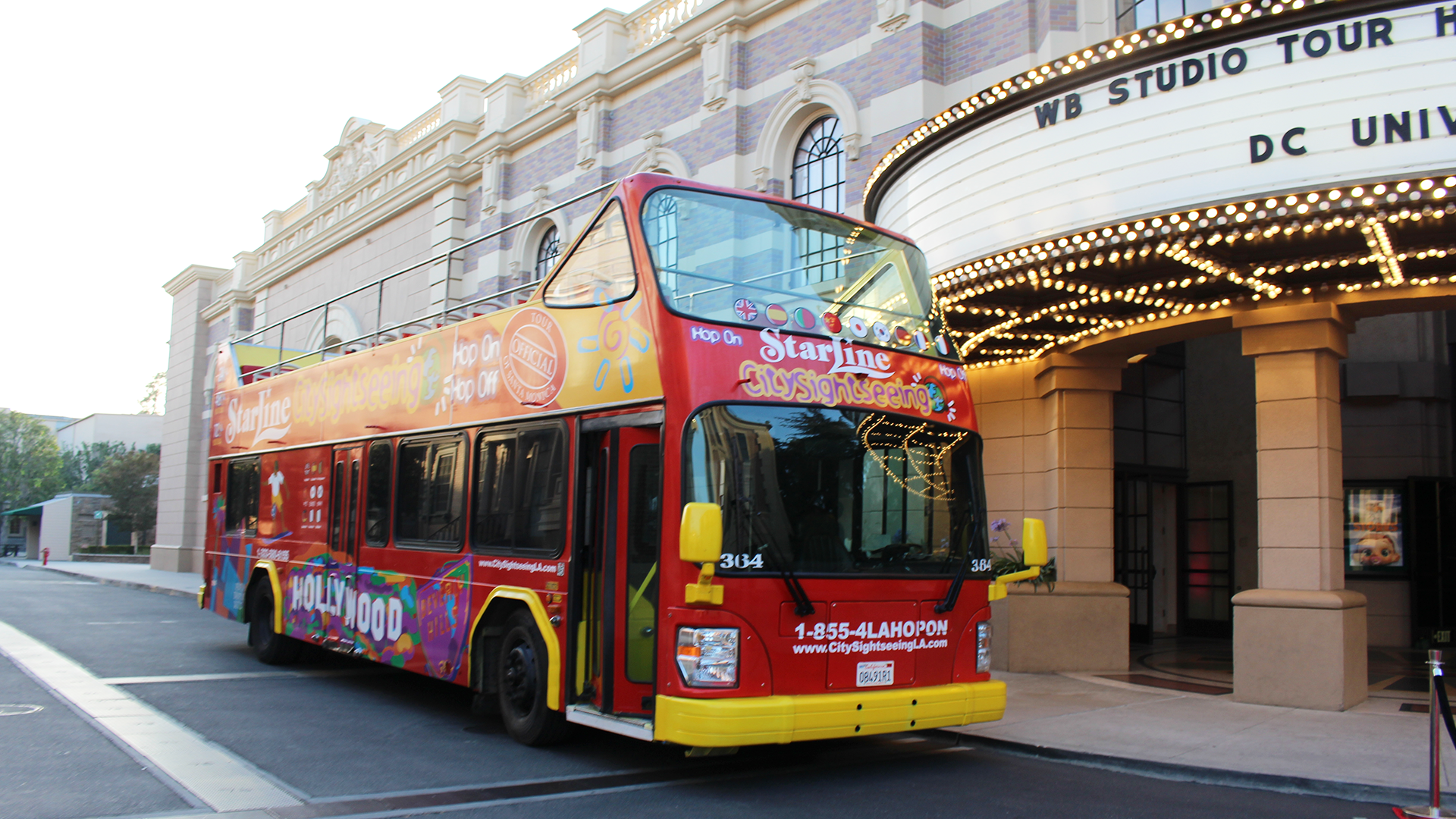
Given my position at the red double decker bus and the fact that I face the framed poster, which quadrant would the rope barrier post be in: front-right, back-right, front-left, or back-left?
front-right

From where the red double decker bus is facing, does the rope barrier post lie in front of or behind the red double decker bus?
in front

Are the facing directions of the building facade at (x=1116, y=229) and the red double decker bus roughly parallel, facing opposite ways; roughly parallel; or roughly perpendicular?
roughly perpendicular

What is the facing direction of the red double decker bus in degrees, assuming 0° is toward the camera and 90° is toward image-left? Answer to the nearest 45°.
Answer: approximately 315°

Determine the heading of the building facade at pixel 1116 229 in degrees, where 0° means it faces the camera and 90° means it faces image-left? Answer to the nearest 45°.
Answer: approximately 45°

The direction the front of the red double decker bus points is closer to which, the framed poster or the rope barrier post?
the rope barrier post

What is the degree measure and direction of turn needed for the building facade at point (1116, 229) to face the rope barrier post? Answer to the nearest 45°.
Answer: approximately 45° to its left
